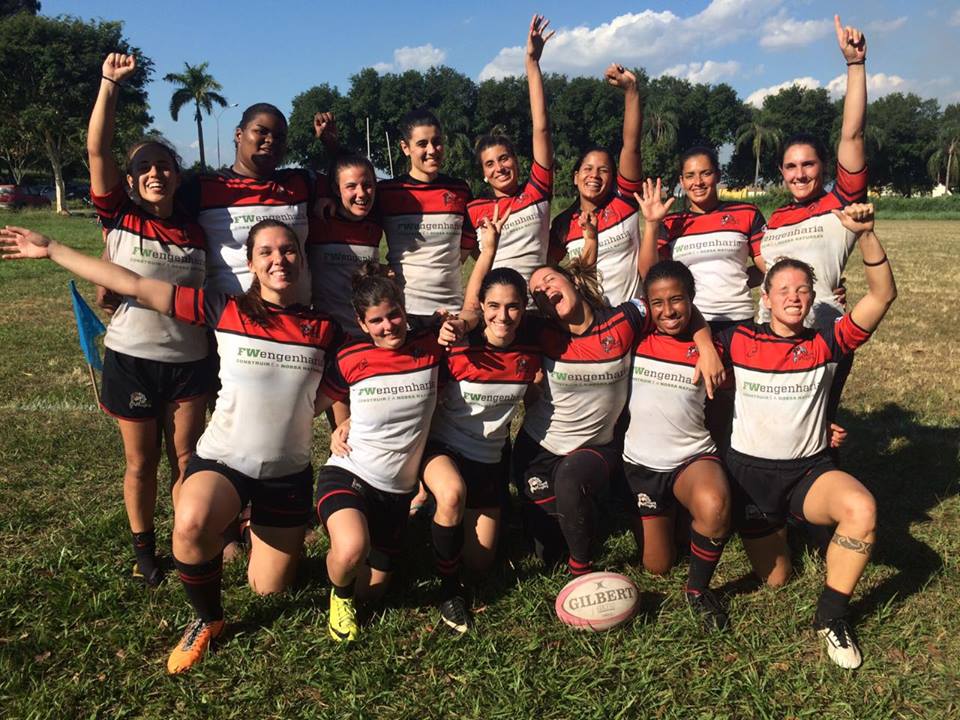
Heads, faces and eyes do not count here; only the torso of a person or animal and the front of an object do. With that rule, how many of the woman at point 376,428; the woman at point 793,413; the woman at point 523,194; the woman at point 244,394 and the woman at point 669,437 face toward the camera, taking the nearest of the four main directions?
5

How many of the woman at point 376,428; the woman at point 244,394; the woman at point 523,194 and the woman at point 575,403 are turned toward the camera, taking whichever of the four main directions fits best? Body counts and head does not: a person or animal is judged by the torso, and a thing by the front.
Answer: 4

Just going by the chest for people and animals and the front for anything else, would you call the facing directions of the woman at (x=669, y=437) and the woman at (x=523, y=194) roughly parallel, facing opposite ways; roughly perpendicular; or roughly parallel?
roughly parallel

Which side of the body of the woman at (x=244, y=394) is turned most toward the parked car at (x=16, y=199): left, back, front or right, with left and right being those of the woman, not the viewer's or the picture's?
back

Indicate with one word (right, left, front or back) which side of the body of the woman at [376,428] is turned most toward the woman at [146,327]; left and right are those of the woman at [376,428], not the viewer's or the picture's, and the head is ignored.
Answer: right

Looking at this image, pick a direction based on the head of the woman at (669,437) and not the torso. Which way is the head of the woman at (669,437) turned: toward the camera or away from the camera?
toward the camera

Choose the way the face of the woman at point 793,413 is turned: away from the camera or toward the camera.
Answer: toward the camera

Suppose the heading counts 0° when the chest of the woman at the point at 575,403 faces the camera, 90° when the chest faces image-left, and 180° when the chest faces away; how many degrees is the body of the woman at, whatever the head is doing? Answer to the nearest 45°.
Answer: approximately 0°

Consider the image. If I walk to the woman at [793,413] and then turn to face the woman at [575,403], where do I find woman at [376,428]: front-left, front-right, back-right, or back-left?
front-left

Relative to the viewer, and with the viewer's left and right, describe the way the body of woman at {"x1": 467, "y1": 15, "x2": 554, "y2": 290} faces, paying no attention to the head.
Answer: facing the viewer

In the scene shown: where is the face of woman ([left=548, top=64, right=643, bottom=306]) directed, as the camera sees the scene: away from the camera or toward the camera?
toward the camera

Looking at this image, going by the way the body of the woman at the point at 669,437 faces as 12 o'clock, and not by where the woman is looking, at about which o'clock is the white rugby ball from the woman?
The white rugby ball is roughly at 1 o'clock from the woman.

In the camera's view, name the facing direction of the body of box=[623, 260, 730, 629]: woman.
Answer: toward the camera

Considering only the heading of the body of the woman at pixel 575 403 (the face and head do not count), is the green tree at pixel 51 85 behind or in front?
behind
